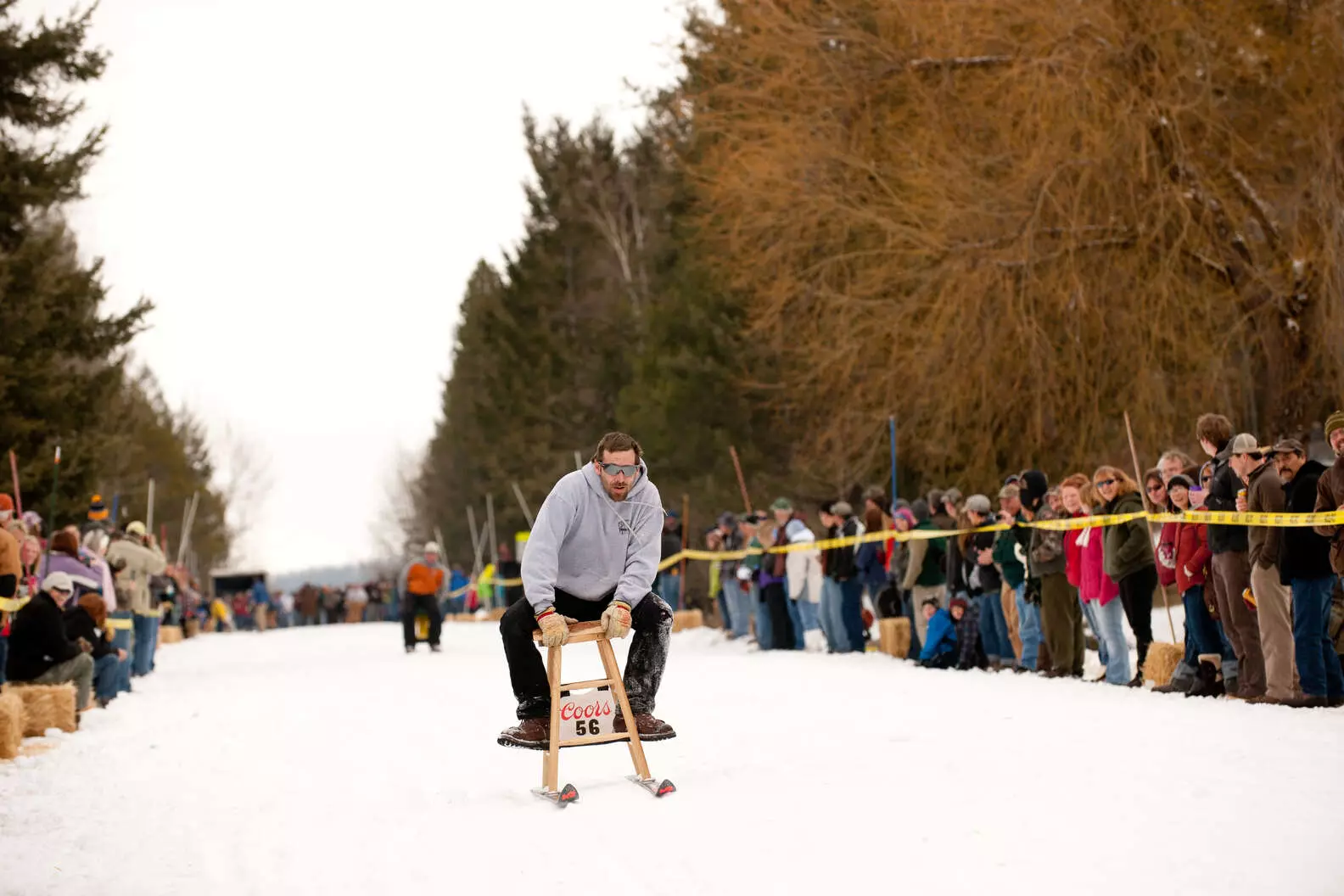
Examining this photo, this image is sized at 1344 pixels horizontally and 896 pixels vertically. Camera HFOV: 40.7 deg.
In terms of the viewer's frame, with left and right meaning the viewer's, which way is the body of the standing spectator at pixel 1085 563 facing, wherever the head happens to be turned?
facing the viewer and to the left of the viewer

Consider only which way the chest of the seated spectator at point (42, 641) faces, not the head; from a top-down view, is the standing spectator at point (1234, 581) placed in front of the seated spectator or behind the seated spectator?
in front

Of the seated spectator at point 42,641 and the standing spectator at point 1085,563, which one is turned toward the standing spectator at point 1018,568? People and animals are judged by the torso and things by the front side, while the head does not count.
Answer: the seated spectator

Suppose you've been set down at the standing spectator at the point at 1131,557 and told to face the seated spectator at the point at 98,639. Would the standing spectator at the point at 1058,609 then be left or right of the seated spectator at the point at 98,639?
right

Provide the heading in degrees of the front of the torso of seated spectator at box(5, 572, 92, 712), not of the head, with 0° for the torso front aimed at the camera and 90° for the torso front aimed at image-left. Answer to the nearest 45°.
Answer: approximately 270°

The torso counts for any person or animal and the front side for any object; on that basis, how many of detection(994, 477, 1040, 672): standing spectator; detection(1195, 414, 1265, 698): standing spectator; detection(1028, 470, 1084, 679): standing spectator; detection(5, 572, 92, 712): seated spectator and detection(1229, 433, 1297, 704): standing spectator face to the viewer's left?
4

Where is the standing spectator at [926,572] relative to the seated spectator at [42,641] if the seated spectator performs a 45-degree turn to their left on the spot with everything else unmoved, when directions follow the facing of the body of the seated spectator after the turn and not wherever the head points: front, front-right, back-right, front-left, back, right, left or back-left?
front-right

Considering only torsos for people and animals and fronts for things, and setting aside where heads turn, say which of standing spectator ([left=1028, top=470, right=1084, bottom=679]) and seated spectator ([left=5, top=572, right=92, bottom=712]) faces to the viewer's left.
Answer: the standing spectator

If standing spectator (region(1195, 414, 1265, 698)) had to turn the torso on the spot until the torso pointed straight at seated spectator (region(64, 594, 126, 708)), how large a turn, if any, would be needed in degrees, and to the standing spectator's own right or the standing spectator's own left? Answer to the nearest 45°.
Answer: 0° — they already face them

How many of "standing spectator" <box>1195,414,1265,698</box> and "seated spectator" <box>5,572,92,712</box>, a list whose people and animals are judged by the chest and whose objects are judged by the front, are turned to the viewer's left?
1

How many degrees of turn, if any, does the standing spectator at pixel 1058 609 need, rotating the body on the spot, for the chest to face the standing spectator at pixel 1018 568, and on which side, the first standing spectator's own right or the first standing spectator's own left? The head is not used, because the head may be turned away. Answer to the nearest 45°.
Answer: approximately 45° to the first standing spectator's own right

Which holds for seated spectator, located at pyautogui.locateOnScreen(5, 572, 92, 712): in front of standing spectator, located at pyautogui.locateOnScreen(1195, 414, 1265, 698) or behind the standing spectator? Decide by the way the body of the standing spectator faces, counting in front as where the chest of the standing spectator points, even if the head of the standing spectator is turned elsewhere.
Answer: in front
